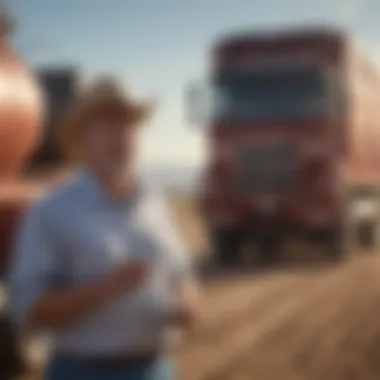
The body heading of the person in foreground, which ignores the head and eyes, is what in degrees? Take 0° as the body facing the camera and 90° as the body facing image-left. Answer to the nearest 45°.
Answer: approximately 315°

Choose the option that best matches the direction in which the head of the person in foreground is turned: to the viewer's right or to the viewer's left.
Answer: to the viewer's right

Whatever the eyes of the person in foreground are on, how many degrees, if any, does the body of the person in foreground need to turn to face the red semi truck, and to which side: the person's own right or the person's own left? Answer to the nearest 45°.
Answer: approximately 135° to the person's own left

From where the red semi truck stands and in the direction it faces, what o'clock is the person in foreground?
The person in foreground is roughly at 12 o'clock from the red semi truck.

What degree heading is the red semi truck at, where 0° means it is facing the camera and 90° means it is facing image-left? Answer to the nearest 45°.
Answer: approximately 0°
